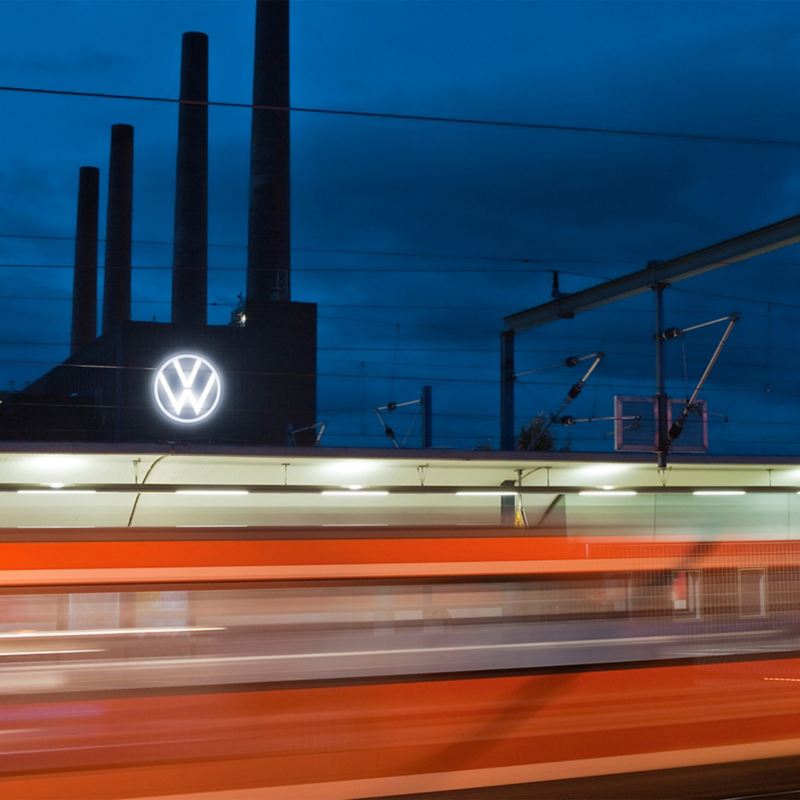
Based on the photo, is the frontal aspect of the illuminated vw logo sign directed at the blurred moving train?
yes

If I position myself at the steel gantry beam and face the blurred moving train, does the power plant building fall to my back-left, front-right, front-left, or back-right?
back-right

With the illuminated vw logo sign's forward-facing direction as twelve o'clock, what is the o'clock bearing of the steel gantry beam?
The steel gantry beam is roughly at 11 o'clock from the illuminated vw logo sign.

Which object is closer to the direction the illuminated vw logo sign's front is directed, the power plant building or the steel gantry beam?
the steel gantry beam

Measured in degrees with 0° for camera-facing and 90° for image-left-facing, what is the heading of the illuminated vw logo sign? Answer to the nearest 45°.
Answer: approximately 0°

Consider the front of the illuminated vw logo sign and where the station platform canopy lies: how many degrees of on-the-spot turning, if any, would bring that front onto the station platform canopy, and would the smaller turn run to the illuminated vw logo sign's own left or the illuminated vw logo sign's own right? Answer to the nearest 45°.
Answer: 0° — it already faces it
